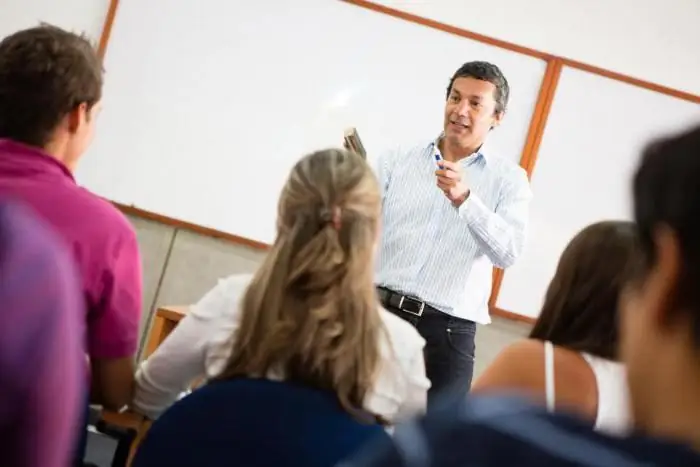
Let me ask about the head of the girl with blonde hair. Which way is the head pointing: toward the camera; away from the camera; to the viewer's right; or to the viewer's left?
away from the camera

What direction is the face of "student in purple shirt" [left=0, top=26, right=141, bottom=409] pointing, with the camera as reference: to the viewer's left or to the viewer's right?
to the viewer's right

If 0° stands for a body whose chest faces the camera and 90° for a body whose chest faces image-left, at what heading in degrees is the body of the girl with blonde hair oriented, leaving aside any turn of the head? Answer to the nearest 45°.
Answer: approximately 180°

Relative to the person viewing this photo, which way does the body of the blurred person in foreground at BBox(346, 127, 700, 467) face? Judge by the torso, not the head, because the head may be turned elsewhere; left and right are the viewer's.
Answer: facing away from the viewer and to the left of the viewer

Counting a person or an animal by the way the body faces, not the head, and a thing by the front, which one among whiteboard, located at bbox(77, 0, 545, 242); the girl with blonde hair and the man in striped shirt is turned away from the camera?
the girl with blonde hair

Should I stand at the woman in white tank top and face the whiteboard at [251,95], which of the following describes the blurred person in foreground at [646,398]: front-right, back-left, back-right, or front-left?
back-left

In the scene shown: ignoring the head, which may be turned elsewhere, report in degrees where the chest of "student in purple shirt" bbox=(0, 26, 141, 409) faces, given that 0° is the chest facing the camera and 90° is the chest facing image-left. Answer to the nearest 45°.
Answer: approximately 225°
